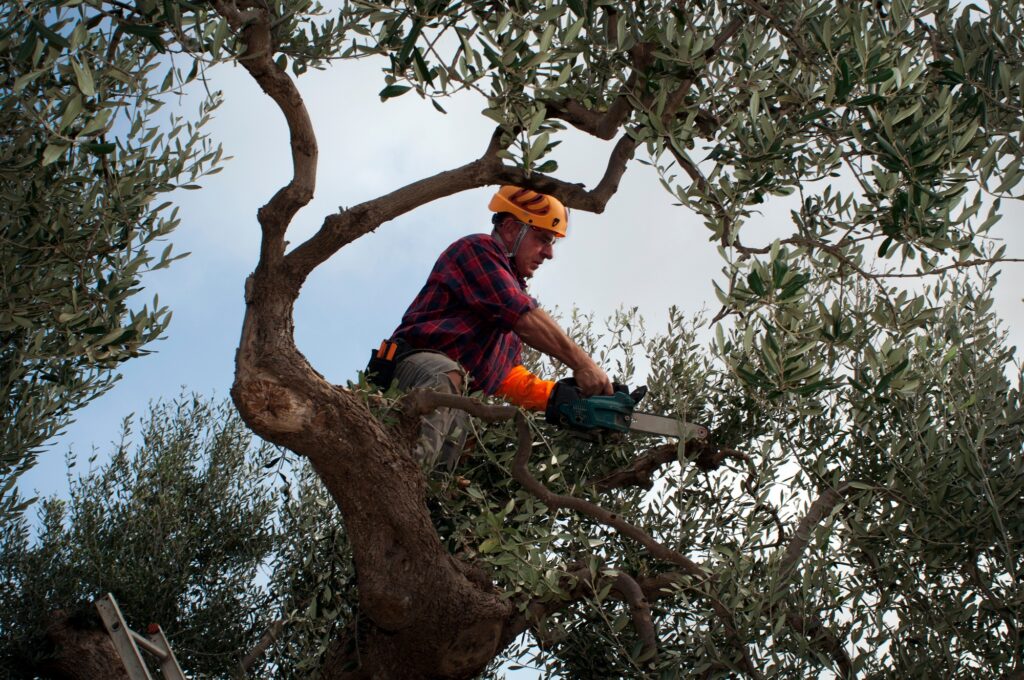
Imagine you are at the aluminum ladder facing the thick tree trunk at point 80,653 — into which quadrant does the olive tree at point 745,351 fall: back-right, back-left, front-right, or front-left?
back-right

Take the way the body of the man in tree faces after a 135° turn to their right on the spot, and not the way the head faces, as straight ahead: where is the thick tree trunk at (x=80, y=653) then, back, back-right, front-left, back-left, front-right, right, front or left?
right

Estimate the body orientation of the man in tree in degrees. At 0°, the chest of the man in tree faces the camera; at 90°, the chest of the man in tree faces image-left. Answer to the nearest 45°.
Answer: approximately 270°

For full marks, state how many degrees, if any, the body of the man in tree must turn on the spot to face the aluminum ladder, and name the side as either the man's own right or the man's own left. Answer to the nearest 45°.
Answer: approximately 180°

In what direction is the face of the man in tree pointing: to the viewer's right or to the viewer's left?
to the viewer's right
